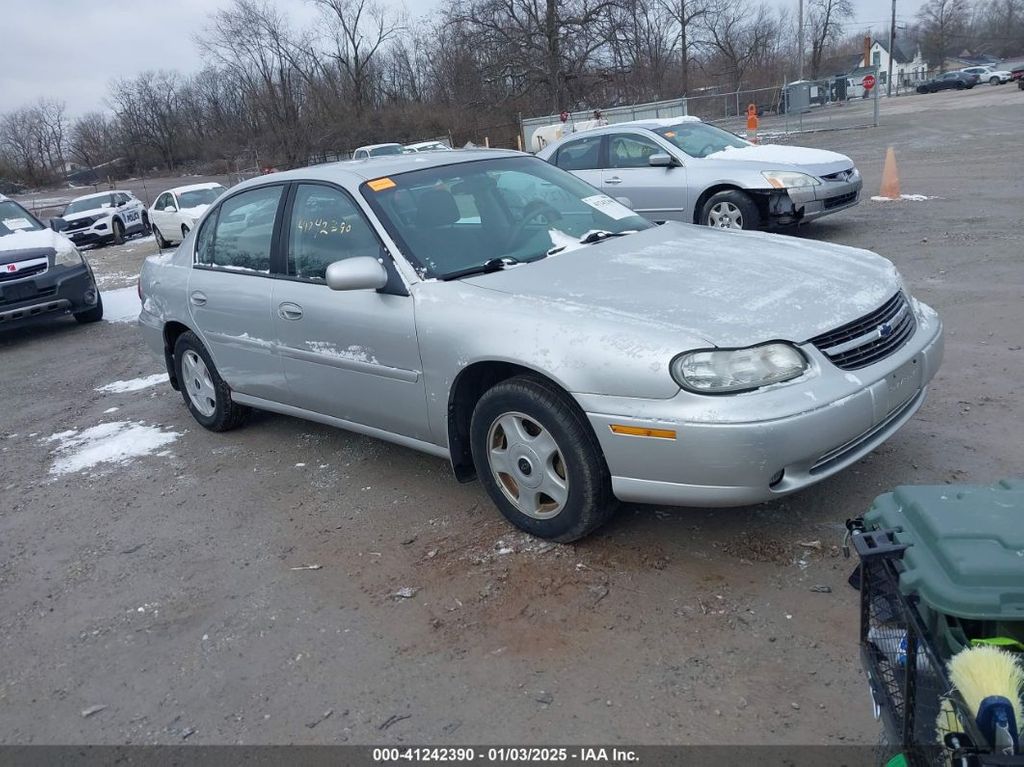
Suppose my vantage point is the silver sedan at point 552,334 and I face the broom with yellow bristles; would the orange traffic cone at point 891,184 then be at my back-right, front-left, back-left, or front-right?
back-left

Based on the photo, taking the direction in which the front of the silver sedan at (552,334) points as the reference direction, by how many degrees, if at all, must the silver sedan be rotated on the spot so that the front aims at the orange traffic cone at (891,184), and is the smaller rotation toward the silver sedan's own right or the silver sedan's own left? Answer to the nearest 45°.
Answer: approximately 90° to the silver sedan's own left

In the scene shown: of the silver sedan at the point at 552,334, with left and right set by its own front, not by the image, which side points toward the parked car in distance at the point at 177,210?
back

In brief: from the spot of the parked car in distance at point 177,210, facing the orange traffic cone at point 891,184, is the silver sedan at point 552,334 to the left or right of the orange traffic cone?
right

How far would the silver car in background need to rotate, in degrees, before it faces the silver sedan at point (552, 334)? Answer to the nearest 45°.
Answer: approximately 45° to its right

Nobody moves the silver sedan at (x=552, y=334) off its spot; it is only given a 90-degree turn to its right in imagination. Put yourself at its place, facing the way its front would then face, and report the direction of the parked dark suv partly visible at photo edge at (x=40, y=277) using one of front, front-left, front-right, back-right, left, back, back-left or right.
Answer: right

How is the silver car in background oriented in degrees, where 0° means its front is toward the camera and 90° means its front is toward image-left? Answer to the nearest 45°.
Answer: approximately 315°

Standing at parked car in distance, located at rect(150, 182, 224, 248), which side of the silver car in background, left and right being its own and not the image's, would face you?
back

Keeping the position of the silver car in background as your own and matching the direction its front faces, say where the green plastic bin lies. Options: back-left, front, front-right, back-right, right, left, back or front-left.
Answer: front-right

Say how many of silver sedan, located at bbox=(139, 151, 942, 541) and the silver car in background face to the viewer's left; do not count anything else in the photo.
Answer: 0

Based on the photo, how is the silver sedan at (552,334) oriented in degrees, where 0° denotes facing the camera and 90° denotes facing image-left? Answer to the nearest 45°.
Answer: approximately 315°
